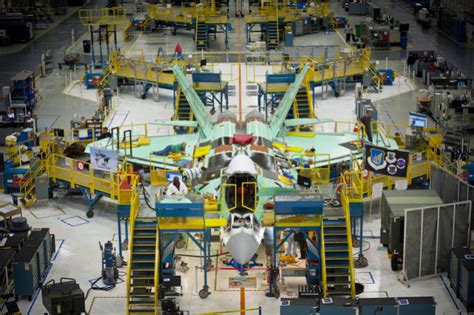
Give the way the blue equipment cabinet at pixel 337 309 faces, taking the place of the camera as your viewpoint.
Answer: facing the viewer

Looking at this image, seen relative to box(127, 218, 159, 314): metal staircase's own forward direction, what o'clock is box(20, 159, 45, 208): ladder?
The ladder is roughly at 5 o'clock from the metal staircase.

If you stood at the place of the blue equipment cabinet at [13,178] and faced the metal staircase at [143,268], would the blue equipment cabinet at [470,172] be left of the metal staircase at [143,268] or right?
left

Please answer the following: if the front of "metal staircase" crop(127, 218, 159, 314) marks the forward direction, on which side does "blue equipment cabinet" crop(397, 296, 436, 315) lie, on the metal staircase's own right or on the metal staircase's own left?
on the metal staircase's own left

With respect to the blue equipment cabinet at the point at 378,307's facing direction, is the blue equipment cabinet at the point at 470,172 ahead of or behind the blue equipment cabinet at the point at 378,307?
behind

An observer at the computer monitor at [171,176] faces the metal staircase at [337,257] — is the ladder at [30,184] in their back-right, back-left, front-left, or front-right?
back-right

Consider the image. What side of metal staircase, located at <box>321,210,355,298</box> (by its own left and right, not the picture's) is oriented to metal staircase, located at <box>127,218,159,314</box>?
right

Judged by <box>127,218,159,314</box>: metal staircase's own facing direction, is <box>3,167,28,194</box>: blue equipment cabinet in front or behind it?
behind

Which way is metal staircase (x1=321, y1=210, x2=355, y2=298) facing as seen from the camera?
toward the camera

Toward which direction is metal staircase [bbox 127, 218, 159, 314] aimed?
toward the camera

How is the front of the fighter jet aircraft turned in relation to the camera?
facing the viewer
